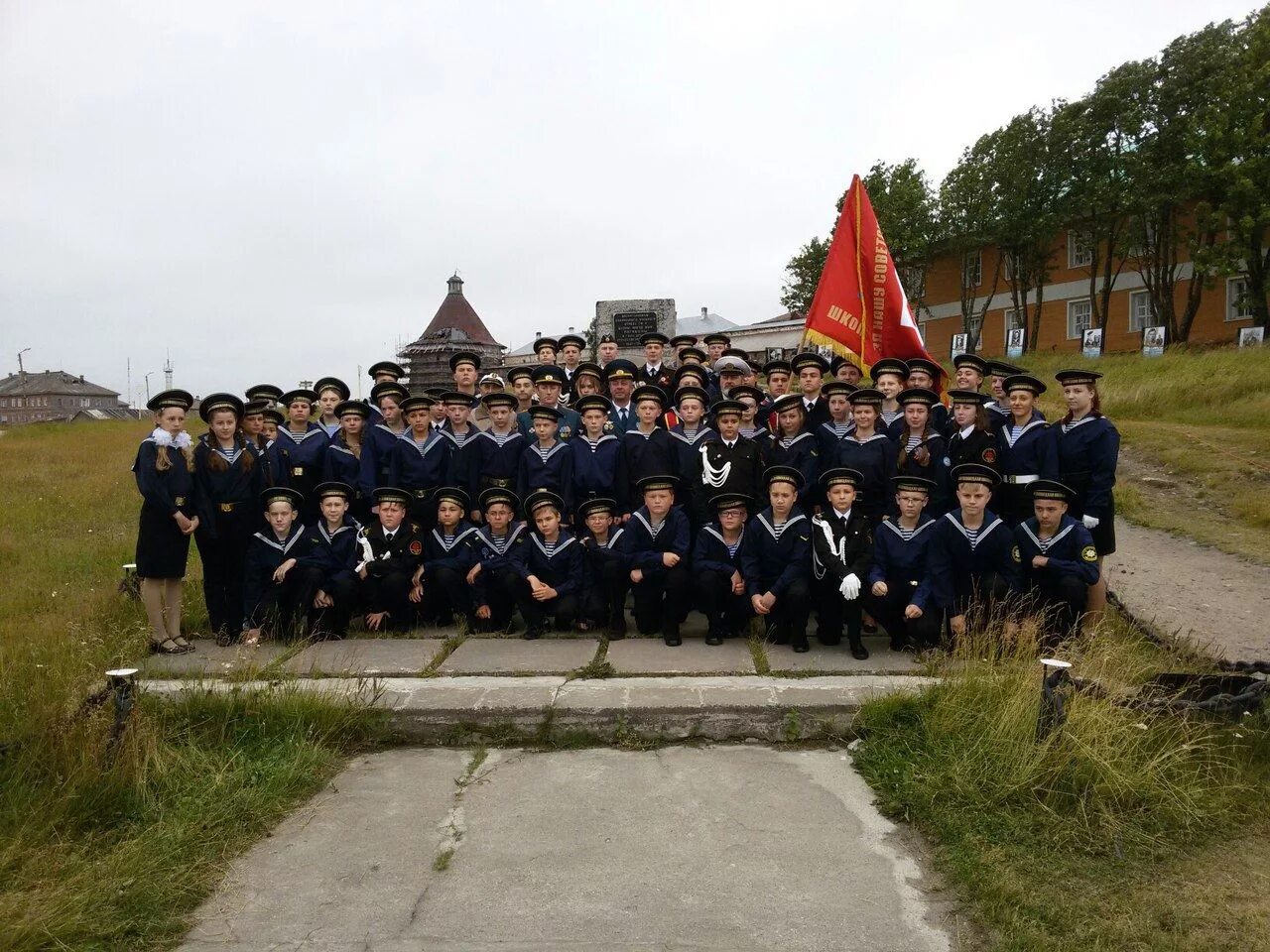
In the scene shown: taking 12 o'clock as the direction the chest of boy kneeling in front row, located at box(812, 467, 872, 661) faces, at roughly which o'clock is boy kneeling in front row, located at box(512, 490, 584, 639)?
boy kneeling in front row, located at box(512, 490, 584, 639) is roughly at 3 o'clock from boy kneeling in front row, located at box(812, 467, 872, 661).

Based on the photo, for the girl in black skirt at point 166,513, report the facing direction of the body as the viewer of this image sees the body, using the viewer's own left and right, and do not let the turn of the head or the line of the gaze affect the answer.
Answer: facing the viewer and to the right of the viewer

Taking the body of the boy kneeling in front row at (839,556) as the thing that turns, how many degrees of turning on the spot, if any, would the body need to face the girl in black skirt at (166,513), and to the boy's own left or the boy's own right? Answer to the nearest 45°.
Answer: approximately 90° to the boy's own right

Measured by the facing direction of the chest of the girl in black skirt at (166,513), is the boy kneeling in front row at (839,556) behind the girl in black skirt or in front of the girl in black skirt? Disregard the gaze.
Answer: in front

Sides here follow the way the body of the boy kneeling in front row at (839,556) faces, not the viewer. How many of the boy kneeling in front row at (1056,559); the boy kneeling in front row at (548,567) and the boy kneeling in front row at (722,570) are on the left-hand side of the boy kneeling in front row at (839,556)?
1

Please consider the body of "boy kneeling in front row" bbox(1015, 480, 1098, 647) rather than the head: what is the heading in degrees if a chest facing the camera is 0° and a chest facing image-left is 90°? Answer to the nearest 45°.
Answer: approximately 45°

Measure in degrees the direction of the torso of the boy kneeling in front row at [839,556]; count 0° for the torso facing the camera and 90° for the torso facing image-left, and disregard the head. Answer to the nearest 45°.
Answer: approximately 0°

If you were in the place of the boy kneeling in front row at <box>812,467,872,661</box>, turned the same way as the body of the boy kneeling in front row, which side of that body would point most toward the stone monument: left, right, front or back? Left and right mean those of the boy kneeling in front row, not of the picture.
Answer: back

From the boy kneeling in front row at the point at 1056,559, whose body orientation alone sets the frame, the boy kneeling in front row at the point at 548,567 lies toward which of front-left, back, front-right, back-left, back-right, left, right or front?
front-right

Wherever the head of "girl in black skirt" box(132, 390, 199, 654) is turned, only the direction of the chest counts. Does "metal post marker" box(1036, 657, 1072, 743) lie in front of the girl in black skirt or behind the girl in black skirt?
in front

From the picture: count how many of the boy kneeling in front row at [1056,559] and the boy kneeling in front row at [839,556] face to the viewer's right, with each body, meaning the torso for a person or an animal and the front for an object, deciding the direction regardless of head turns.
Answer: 0
